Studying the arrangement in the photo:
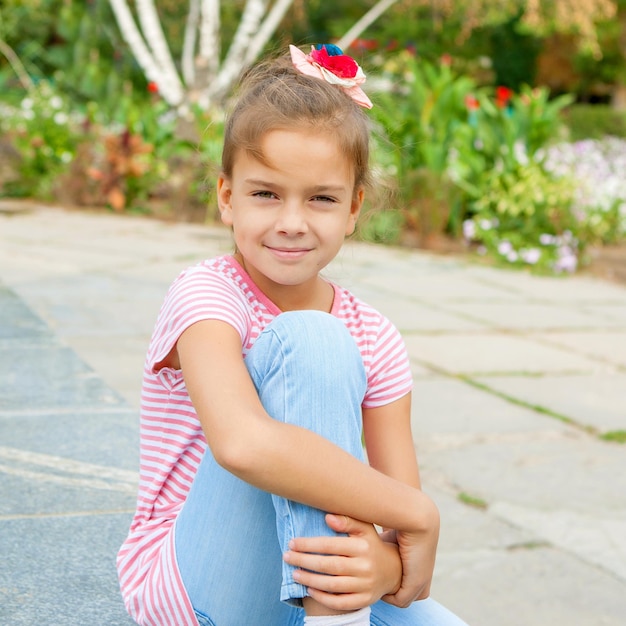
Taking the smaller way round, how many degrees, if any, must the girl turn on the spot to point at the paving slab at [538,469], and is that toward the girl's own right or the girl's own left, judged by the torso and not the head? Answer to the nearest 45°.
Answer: approximately 90° to the girl's own left

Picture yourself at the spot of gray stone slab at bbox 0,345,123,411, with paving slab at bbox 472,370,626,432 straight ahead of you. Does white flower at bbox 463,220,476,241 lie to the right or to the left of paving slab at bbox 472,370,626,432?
left

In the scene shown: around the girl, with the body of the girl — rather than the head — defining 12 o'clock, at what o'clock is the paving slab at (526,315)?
The paving slab is roughly at 8 o'clock from the girl.

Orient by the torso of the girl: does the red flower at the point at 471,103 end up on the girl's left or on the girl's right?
on the girl's left

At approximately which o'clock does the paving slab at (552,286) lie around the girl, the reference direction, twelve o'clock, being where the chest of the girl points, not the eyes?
The paving slab is roughly at 8 o'clock from the girl.

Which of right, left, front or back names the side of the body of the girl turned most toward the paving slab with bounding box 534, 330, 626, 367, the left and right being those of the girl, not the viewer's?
left

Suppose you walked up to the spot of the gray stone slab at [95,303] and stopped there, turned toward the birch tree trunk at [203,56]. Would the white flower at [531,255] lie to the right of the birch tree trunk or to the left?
right

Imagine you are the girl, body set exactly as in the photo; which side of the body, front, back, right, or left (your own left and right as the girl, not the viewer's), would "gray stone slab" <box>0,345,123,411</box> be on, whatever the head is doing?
back

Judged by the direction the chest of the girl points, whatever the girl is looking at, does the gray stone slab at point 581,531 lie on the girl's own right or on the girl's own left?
on the girl's own left

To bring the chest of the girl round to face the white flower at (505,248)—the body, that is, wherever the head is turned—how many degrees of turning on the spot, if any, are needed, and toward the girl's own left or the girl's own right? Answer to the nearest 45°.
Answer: approximately 135° to the girl's own left

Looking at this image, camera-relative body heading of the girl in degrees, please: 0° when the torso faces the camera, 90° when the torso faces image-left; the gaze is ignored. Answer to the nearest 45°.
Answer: approximately 315°

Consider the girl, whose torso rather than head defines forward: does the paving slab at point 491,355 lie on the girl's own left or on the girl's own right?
on the girl's own left
